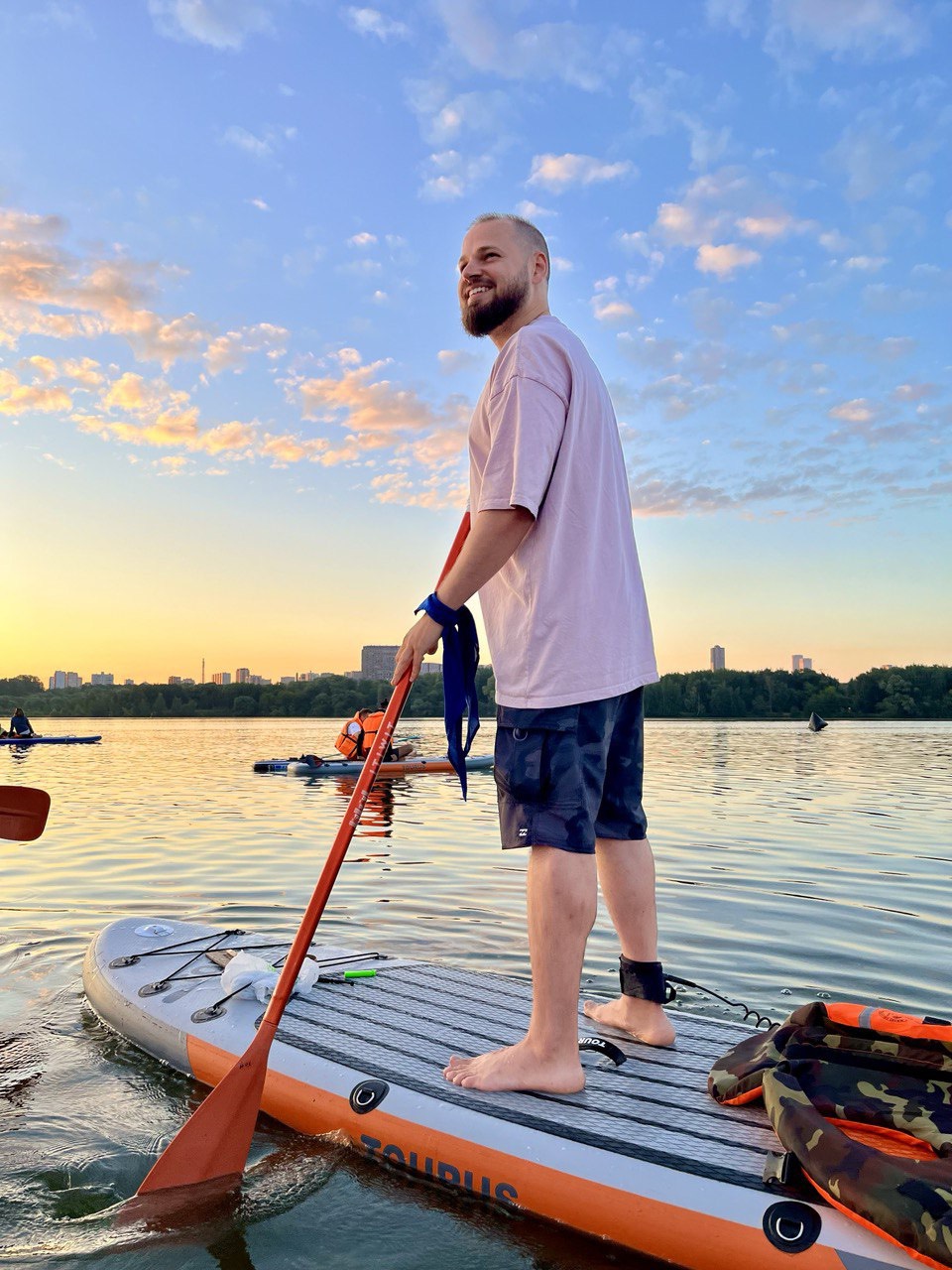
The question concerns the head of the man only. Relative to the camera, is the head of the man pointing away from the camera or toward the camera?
toward the camera

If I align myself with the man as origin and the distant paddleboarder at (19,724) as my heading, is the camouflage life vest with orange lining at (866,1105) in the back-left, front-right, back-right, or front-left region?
back-right

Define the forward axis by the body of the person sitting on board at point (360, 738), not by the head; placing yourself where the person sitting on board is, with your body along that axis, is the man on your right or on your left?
on your right

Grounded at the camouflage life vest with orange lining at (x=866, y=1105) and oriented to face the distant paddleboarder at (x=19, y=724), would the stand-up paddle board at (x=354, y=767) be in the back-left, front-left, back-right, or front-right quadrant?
front-right
